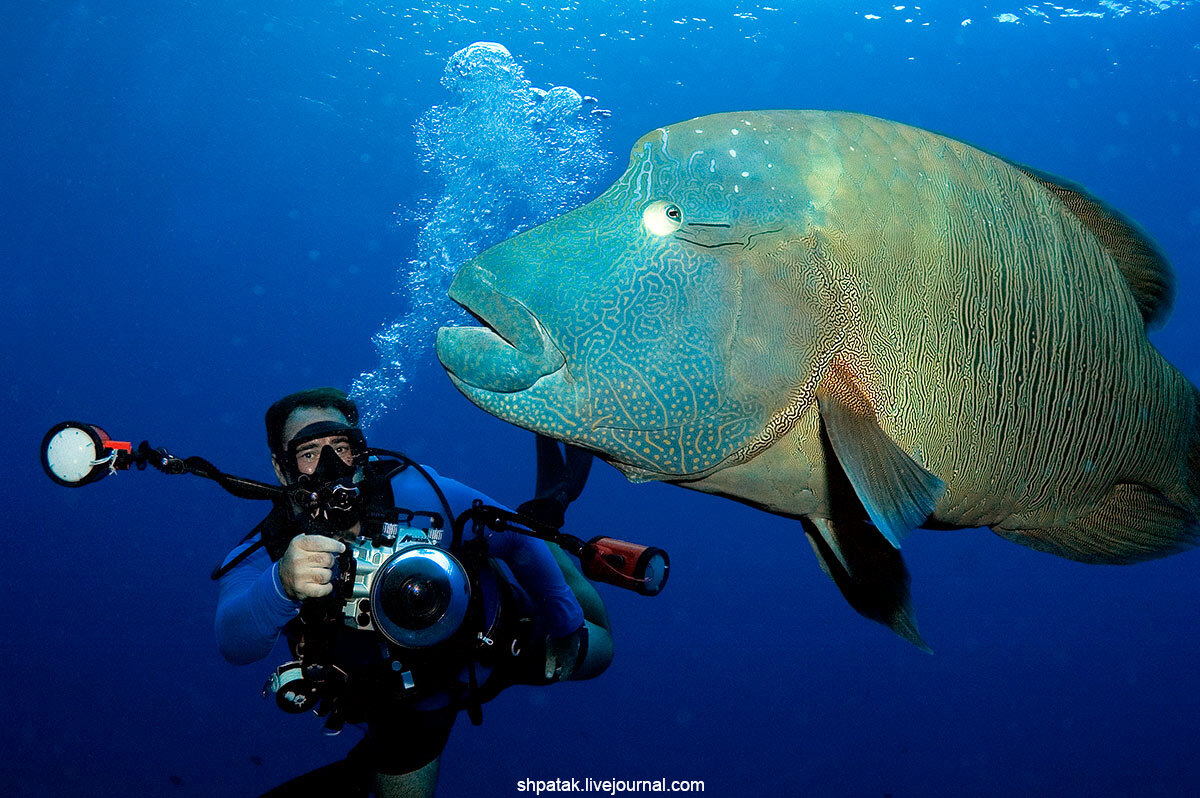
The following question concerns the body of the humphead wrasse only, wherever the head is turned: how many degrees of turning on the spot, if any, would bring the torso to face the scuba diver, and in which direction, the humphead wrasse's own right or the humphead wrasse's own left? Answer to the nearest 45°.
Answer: approximately 45° to the humphead wrasse's own right

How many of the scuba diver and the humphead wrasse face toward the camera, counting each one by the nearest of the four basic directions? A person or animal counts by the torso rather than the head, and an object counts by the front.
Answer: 1

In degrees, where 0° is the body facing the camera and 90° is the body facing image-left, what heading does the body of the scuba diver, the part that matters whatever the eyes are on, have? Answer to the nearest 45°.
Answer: approximately 0°

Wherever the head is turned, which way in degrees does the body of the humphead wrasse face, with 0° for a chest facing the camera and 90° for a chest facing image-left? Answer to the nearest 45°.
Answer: approximately 90°
